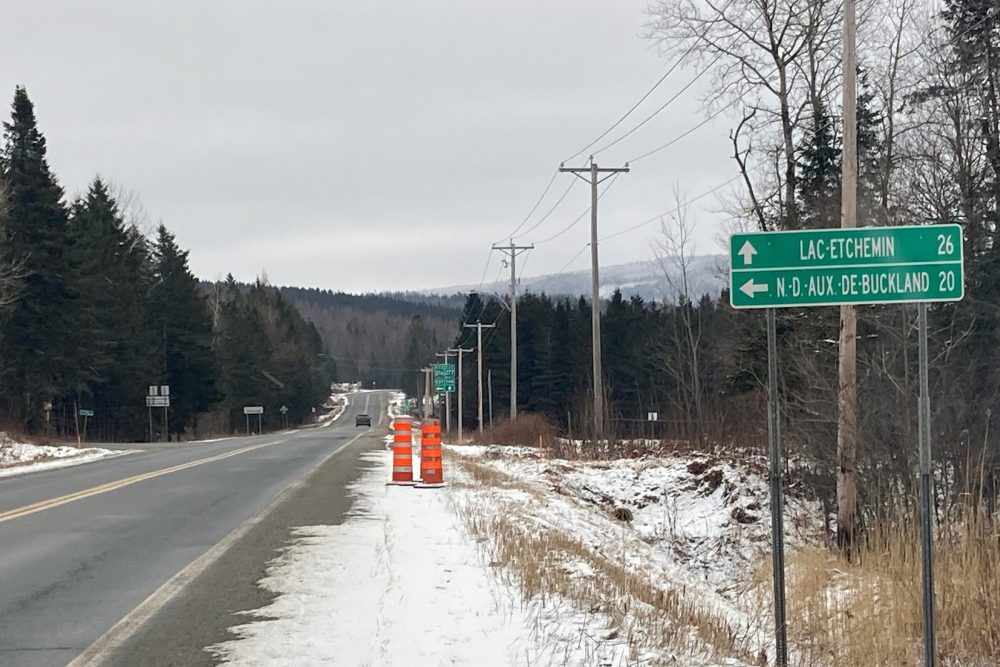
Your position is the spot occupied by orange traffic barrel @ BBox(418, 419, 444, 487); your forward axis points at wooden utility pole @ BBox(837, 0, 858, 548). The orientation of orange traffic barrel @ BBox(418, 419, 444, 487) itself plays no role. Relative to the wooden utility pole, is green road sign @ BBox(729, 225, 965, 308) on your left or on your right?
right

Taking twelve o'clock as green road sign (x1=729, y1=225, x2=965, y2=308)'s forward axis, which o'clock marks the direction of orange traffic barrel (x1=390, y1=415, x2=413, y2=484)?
The orange traffic barrel is roughly at 5 o'clock from the green road sign.

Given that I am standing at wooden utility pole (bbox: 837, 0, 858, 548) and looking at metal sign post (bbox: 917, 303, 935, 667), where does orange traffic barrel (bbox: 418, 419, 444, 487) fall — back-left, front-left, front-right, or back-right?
back-right

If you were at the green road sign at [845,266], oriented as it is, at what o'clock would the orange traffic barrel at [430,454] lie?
The orange traffic barrel is roughly at 5 o'clock from the green road sign.

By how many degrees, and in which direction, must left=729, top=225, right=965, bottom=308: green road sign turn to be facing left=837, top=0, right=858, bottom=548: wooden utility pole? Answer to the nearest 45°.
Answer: approximately 180°

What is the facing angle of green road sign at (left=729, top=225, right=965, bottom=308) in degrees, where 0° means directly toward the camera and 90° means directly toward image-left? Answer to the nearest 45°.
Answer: approximately 0°
